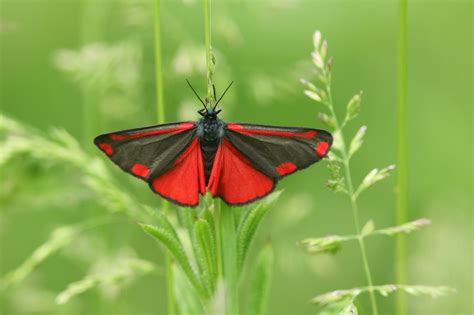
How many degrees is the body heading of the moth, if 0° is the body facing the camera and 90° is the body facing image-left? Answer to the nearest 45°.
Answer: approximately 180°

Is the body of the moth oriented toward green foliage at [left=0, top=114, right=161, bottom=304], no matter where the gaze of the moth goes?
no

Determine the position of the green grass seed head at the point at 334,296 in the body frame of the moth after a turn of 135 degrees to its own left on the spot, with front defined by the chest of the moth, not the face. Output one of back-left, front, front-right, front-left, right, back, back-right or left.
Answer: left

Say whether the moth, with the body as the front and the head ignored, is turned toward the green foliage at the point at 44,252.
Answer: no

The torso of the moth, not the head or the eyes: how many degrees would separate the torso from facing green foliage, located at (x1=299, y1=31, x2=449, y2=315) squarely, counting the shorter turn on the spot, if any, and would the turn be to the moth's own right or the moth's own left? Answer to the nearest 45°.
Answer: approximately 135° to the moth's own right
